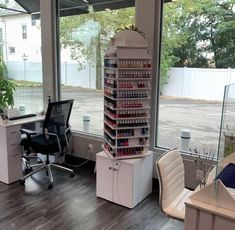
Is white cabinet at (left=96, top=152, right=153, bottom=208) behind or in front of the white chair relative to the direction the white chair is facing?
behind

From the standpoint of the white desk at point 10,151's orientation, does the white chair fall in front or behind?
in front

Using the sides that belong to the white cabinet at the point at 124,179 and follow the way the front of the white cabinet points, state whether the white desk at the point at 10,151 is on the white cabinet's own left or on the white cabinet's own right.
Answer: on the white cabinet's own right

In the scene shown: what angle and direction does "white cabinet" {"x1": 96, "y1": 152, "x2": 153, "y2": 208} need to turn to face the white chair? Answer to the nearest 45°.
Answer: approximately 90° to its left

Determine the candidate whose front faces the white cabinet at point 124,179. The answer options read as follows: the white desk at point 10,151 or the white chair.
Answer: the white desk

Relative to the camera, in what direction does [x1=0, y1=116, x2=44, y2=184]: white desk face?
facing the viewer and to the right of the viewer

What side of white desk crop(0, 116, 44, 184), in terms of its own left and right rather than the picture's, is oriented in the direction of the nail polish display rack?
front

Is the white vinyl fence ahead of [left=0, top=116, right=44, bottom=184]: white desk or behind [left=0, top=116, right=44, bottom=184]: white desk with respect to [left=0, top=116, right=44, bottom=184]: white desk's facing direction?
ahead

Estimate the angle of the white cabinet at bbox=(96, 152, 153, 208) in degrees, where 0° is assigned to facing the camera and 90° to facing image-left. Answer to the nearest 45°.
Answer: approximately 45°

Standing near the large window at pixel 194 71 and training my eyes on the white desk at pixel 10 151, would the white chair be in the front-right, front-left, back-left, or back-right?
front-left

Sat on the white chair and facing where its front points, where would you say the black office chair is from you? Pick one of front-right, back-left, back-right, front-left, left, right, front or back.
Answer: back

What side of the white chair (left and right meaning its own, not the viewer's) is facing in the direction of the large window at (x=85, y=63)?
back

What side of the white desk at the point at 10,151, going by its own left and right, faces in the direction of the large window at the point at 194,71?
front
